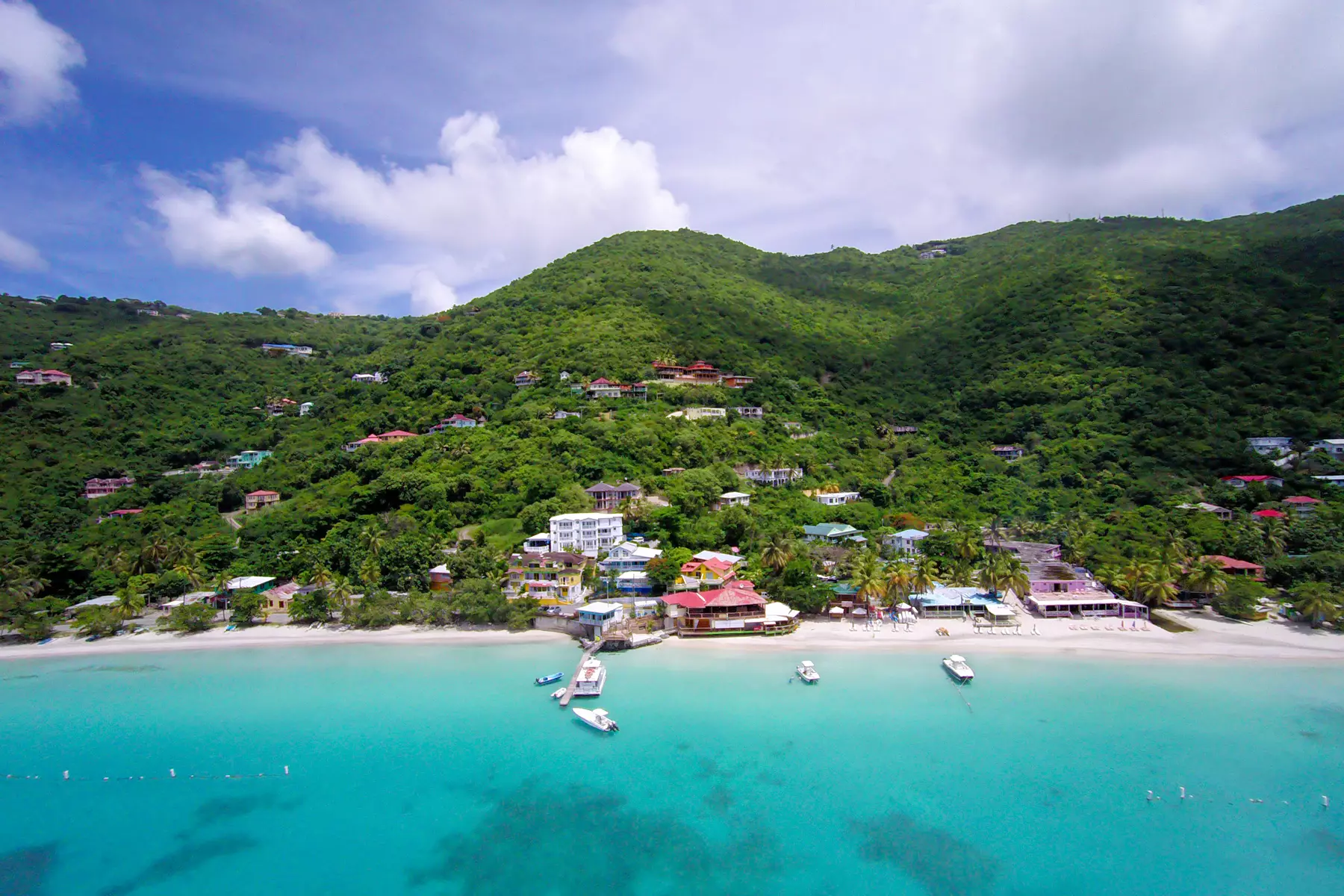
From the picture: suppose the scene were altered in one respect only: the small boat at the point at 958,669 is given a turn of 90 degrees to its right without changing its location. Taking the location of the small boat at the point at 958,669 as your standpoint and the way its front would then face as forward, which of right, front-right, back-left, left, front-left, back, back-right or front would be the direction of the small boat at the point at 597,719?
front

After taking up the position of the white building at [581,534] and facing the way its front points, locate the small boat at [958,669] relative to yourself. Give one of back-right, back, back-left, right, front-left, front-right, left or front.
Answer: front-left

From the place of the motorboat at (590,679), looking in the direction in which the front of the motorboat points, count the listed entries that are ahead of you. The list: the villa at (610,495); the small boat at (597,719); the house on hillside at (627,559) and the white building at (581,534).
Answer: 3

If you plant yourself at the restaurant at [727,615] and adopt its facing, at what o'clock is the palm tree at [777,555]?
The palm tree is roughly at 7 o'clock from the restaurant.

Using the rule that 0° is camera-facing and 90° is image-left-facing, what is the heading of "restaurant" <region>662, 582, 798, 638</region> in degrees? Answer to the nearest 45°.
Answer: approximately 0°

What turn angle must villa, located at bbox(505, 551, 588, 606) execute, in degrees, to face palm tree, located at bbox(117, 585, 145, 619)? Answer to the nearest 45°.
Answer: approximately 90° to its right

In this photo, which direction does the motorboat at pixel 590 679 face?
away from the camera

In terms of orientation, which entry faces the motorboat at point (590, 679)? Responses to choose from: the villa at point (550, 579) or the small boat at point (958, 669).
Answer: the villa

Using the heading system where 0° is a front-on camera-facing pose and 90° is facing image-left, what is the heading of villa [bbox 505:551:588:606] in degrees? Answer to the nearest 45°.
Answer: approximately 0°

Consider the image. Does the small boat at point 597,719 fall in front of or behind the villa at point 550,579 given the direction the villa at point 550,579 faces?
in front

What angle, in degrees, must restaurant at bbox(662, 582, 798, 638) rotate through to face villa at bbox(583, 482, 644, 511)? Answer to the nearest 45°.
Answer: approximately 135° to its right
